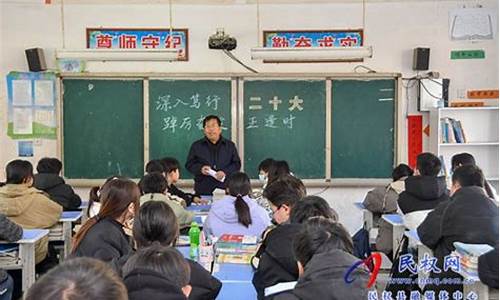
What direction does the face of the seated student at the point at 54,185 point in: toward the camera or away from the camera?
away from the camera

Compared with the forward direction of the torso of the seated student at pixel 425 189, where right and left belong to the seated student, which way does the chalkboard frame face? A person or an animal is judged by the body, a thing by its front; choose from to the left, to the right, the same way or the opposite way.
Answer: the opposite way

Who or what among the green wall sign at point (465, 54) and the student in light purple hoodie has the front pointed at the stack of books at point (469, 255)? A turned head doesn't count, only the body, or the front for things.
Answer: the green wall sign

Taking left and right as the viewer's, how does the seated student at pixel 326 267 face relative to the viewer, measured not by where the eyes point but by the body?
facing away from the viewer and to the left of the viewer

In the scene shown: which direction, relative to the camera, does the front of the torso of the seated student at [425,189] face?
away from the camera

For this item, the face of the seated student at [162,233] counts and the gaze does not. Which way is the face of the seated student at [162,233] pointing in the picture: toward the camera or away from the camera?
away from the camera

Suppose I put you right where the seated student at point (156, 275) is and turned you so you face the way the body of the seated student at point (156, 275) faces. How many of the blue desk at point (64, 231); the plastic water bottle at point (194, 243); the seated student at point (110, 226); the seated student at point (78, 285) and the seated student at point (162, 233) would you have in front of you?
4

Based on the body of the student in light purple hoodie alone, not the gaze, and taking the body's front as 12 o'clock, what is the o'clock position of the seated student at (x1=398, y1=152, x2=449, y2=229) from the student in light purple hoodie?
The seated student is roughly at 2 o'clock from the student in light purple hoodie.

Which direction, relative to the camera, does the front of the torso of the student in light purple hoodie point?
away from the camera

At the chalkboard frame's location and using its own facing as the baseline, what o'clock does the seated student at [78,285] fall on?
The seated student is roughly at 12 o'clock from the chalkboard frame.

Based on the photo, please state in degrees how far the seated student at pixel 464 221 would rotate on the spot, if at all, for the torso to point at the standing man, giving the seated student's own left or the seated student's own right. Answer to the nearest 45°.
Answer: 0° — they already face them

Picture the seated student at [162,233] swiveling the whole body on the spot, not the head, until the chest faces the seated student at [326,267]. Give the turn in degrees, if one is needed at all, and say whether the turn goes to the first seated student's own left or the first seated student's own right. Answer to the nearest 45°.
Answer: approximately 135° to the first seated student's own right

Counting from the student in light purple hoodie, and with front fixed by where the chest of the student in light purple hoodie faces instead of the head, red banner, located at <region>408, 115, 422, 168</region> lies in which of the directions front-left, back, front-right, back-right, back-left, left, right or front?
front-right

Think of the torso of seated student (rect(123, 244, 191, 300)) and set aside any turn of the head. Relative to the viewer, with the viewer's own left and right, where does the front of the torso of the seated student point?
facing away from the viewer

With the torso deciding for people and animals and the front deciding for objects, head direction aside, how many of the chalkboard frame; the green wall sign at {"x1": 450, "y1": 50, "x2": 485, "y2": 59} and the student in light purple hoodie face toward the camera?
2

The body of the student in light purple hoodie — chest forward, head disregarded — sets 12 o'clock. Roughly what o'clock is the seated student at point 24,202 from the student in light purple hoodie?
The seated student is roughly at 10 o'clock from the student in light purple hoodie.
